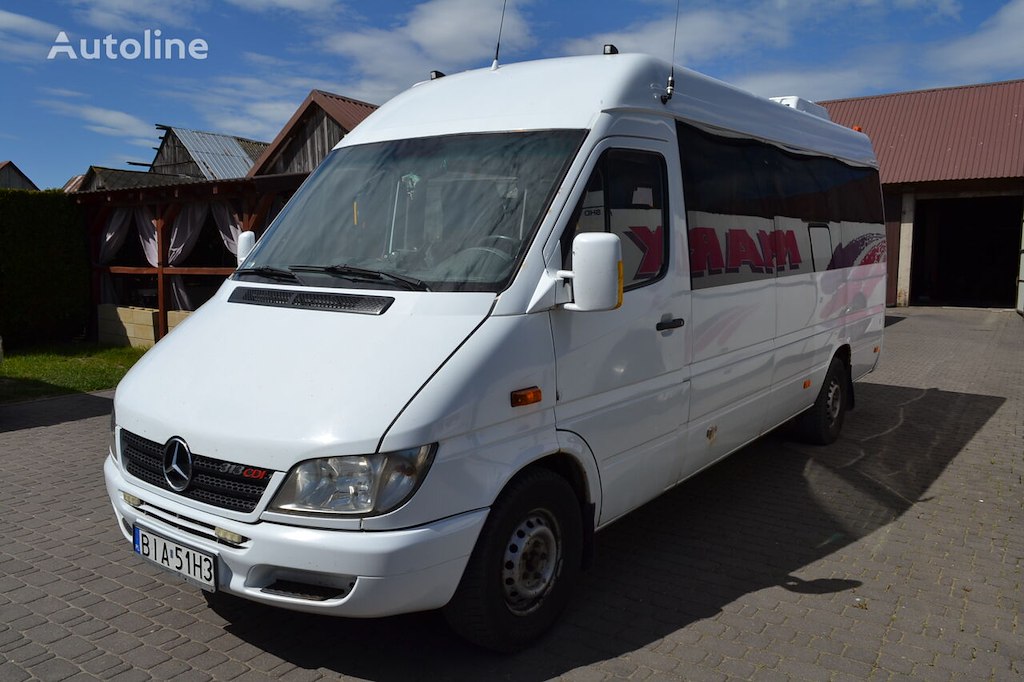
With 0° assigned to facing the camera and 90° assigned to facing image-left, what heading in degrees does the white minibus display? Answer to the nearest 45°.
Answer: approximately 45°

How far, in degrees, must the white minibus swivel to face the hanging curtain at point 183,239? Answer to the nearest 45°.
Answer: approximately 90° to its right

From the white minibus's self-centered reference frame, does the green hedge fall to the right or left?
on its right

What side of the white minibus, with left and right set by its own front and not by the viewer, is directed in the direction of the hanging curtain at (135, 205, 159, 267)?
right

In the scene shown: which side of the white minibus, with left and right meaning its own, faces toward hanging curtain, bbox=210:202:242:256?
right

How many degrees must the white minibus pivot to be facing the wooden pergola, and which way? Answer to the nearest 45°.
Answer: approximately 90° to its right

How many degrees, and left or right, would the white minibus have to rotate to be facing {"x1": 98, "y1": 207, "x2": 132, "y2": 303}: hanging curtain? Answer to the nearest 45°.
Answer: approximately 90° to its right
